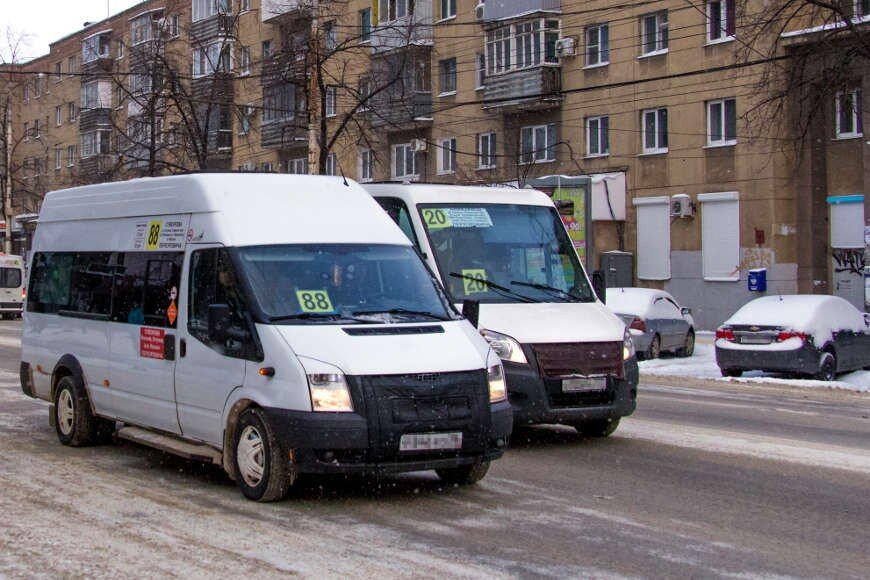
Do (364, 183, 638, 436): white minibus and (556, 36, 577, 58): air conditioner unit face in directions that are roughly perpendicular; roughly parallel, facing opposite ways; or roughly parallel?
roughly perpendicular

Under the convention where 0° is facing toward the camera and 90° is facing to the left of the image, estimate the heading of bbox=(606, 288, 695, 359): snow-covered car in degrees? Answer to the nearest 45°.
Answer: approximately 225°

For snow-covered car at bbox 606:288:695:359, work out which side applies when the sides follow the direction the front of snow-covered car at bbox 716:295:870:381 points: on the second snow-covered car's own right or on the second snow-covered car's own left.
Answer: on the second snow-covered car's own left

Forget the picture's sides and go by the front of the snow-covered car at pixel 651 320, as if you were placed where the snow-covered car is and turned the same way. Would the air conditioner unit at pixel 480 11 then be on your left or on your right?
on your left

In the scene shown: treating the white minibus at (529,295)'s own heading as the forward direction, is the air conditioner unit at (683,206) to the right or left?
on its left

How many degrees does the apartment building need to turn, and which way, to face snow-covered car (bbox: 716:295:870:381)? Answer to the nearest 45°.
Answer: approximately 45° to its left

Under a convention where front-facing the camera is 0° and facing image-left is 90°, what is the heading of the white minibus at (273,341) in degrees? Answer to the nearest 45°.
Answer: approximately 315°

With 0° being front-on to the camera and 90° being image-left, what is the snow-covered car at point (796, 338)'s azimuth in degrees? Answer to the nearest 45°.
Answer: approximately 225°
